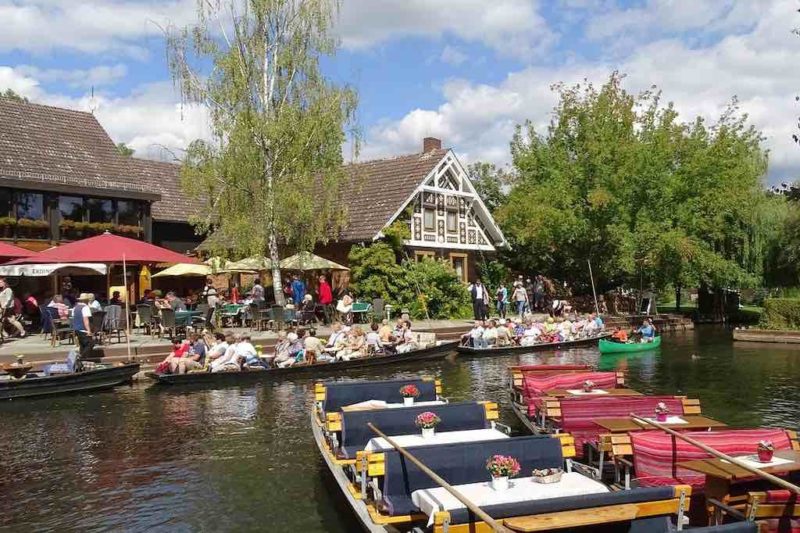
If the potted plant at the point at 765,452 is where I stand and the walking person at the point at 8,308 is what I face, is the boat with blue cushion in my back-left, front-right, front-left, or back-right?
front-left

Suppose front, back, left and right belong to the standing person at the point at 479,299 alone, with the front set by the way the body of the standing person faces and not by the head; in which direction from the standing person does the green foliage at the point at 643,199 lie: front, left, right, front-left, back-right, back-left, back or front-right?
back-left

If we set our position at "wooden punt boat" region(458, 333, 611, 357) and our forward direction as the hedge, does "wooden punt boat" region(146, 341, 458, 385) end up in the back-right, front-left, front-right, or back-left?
back-right

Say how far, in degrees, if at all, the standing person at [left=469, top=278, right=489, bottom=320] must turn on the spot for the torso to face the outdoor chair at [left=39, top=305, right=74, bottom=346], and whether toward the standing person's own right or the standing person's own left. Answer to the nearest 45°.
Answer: approximately 45° to the standing person's own right

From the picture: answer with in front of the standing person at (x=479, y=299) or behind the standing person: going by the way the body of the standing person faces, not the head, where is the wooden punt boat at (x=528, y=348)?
in front

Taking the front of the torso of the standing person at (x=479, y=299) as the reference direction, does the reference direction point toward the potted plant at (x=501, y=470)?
yes

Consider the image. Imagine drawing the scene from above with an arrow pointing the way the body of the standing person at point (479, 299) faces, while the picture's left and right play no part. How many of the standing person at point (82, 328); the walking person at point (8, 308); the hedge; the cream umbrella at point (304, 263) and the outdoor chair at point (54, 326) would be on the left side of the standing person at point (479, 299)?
1

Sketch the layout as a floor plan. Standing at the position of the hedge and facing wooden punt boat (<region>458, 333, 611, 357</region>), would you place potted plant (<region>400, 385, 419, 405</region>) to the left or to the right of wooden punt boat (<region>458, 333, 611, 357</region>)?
left

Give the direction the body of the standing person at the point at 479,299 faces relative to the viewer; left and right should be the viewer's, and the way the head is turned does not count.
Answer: facing the viewer

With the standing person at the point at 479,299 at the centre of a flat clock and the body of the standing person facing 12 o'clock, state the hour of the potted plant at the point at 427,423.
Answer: The potted plant is roughly at 12 o'clock from the standing person.

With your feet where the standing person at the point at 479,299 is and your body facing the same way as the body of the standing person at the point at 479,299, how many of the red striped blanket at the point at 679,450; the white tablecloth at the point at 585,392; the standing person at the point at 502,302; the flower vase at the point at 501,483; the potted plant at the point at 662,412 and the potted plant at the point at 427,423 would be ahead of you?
5

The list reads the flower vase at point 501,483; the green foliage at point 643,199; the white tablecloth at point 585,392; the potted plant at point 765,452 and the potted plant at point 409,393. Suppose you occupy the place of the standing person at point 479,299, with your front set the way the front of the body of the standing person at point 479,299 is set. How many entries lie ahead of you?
4

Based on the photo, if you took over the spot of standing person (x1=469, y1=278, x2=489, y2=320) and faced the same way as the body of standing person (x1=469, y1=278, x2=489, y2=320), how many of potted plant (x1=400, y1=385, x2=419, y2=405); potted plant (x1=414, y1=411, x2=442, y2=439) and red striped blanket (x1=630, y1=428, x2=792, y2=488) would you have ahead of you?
3

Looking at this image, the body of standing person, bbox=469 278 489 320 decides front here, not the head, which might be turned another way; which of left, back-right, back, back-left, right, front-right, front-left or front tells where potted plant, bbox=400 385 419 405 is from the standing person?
front

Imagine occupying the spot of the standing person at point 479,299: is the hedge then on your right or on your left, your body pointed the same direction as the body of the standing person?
on your left
